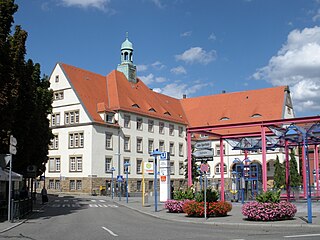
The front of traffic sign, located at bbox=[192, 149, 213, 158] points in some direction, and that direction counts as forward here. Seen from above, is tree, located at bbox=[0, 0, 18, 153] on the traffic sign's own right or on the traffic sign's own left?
on the traffic sign's own right

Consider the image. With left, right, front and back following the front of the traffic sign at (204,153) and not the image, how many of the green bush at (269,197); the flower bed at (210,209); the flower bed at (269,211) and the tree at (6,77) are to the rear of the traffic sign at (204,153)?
0

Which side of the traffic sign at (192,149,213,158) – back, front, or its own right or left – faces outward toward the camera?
front

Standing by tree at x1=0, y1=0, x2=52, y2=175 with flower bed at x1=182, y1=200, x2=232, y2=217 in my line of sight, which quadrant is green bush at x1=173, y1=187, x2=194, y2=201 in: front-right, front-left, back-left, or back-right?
front-left

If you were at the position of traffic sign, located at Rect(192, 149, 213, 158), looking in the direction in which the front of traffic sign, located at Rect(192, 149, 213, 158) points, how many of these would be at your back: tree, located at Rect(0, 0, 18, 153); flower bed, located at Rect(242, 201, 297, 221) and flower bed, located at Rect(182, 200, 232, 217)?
0

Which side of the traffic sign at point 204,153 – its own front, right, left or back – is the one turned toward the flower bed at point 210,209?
back

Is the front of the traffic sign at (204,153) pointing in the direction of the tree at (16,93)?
no
